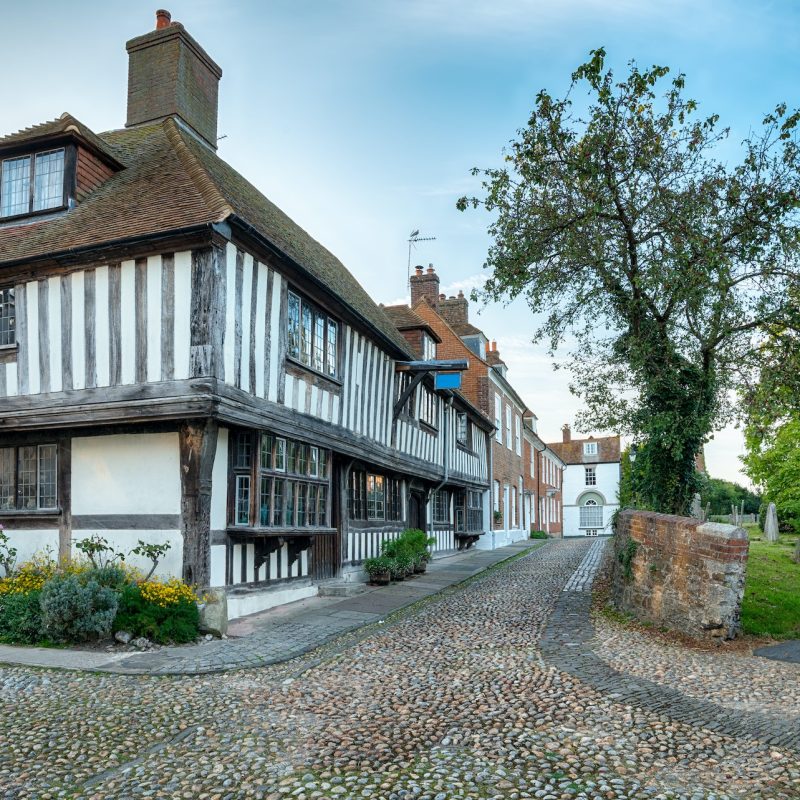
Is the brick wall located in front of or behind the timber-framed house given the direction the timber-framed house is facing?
in front

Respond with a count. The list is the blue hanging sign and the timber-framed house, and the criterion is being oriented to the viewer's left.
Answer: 0

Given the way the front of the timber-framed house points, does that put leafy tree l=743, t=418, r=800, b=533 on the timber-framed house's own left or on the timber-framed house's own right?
on the timber-framed house's own left

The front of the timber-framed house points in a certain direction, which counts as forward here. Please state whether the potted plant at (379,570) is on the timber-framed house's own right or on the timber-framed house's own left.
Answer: on the timber-framed house's own left

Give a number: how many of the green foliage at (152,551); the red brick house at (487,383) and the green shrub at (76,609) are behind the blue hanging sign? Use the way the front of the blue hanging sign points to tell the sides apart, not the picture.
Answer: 1

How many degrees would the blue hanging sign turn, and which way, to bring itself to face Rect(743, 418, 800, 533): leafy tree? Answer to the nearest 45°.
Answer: approximately 135° to its left

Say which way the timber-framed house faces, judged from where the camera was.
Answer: facing the viewer and to the right of the viewer

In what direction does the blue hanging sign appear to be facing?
toward the camera
